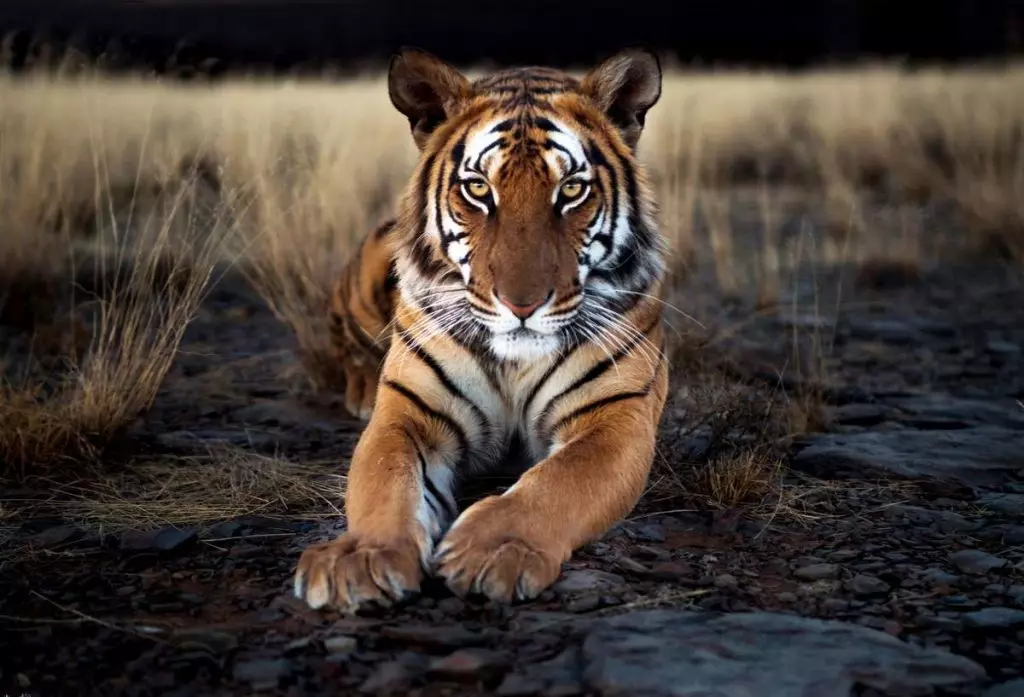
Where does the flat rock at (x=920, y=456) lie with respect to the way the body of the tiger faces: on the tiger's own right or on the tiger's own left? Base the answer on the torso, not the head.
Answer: on the tiger's own left

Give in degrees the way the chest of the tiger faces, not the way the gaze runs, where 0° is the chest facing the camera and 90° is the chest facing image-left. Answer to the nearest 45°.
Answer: approximately 0°

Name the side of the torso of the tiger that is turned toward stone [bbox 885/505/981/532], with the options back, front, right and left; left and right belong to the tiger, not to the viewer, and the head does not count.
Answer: left

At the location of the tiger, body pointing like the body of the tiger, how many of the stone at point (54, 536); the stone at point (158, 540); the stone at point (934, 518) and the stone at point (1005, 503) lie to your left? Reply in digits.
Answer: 2

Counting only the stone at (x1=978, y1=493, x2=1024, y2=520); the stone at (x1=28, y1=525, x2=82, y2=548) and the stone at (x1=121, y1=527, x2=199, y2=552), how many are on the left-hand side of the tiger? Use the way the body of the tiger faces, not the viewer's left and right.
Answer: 1

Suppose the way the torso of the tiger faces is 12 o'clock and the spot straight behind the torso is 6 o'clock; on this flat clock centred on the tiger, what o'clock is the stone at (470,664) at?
The stone is roughly at 12 o'clock from the tiger.

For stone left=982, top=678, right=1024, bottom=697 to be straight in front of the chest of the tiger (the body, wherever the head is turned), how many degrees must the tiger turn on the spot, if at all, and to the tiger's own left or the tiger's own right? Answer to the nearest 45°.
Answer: approximately 45° to the tiger's own left

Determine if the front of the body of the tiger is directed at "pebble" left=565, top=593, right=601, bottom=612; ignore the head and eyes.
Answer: yes

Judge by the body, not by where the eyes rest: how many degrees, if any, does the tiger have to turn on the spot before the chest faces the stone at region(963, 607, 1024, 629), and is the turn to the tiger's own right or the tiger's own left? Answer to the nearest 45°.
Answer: approximately 45° to the tiger's own left
